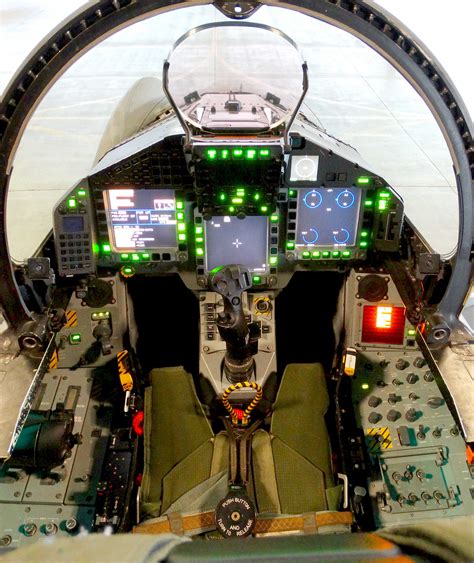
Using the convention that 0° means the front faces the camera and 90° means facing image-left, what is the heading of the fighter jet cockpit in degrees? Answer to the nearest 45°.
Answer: approximately 180°
